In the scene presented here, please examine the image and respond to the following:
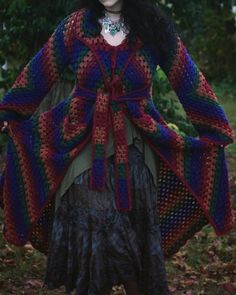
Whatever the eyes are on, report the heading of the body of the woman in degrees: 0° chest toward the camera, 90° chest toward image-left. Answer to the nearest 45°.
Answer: approximately 0°
